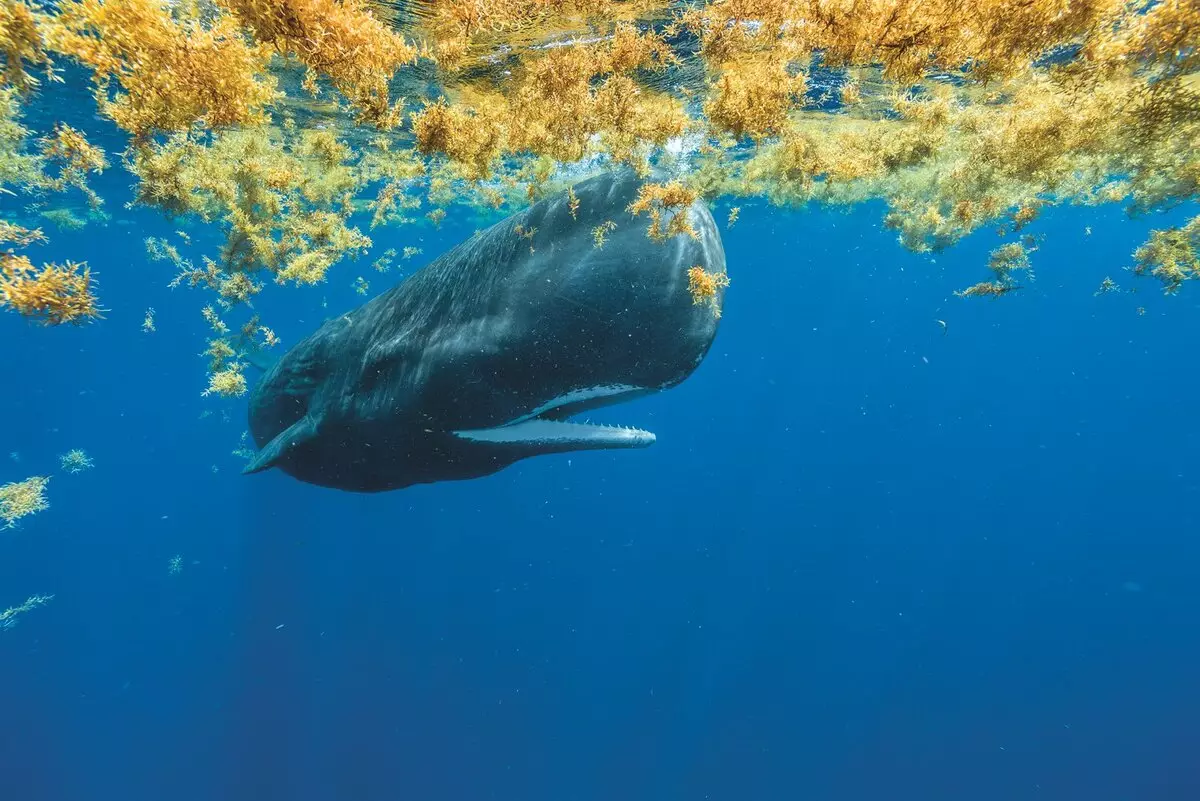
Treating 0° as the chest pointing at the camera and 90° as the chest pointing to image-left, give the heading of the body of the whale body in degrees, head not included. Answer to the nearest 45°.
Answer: approximately 315°

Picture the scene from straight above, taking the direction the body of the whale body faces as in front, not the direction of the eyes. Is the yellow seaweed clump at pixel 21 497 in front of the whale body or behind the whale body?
behind
